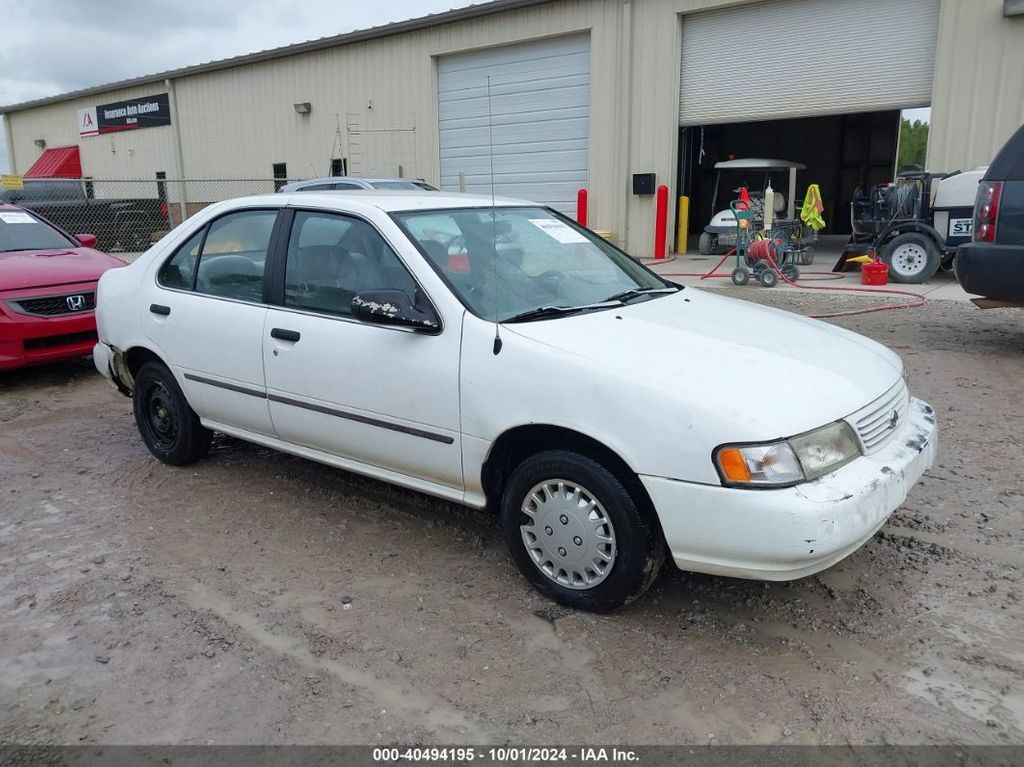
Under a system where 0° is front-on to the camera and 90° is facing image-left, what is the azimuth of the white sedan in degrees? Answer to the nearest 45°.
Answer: approximately 315°

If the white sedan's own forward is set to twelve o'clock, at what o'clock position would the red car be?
The red car is roughly at 6 o'clock from the white sedan.

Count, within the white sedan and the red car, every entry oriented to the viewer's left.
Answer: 0

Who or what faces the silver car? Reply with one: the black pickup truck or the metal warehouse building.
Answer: the metal warehouse building

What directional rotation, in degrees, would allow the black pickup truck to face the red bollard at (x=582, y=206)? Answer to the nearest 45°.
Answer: approximately 135° to its left

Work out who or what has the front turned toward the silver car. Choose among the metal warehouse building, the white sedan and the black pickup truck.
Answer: the metal warehouse building

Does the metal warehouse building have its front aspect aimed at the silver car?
yes

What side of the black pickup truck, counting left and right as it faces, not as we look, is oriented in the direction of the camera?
left

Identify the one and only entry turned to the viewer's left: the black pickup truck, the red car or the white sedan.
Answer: the black pickup truck

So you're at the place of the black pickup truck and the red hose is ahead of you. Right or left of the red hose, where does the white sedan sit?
right

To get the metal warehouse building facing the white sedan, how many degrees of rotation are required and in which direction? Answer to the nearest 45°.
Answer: approximately 45° to its left

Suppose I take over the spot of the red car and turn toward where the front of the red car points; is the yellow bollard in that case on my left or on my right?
on my left
